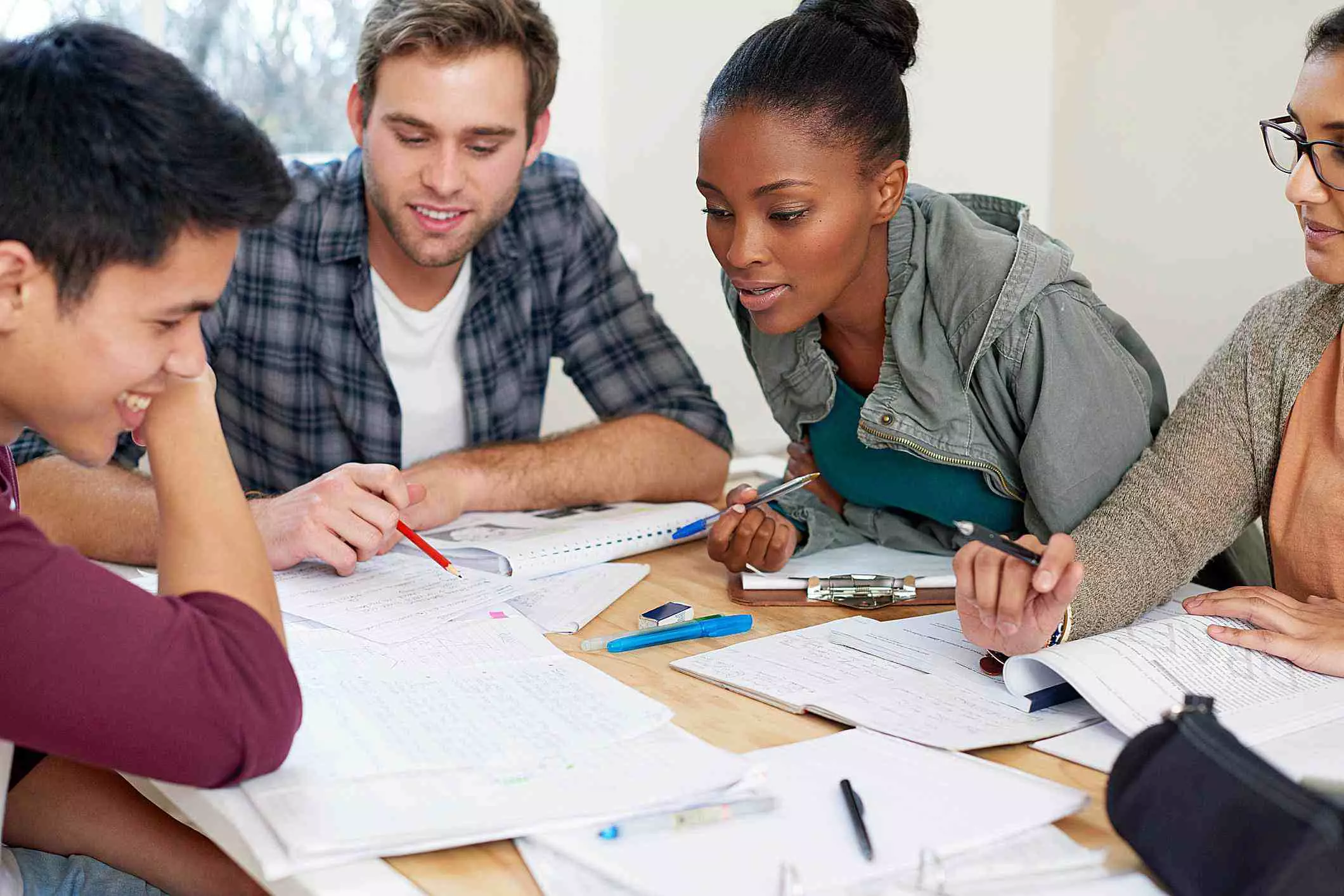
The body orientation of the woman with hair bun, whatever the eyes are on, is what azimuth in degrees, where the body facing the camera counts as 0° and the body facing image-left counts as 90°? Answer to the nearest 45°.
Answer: approximately 45°

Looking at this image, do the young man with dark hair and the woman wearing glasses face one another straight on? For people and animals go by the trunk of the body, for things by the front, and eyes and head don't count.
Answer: yes

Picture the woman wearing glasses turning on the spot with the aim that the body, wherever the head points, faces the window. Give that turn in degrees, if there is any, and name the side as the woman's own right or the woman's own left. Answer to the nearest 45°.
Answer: approximately 90° to the woman's own right

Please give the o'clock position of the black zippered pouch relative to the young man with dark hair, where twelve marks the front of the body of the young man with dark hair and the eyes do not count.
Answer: The black zippered pouch is roughly at 1 o'clock from the young man with dark hair.

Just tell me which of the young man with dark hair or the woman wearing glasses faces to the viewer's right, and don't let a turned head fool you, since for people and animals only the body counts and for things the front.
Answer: the young man with dark hair

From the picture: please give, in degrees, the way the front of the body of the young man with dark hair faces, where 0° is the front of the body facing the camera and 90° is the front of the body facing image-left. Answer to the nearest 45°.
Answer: approximately 270°
